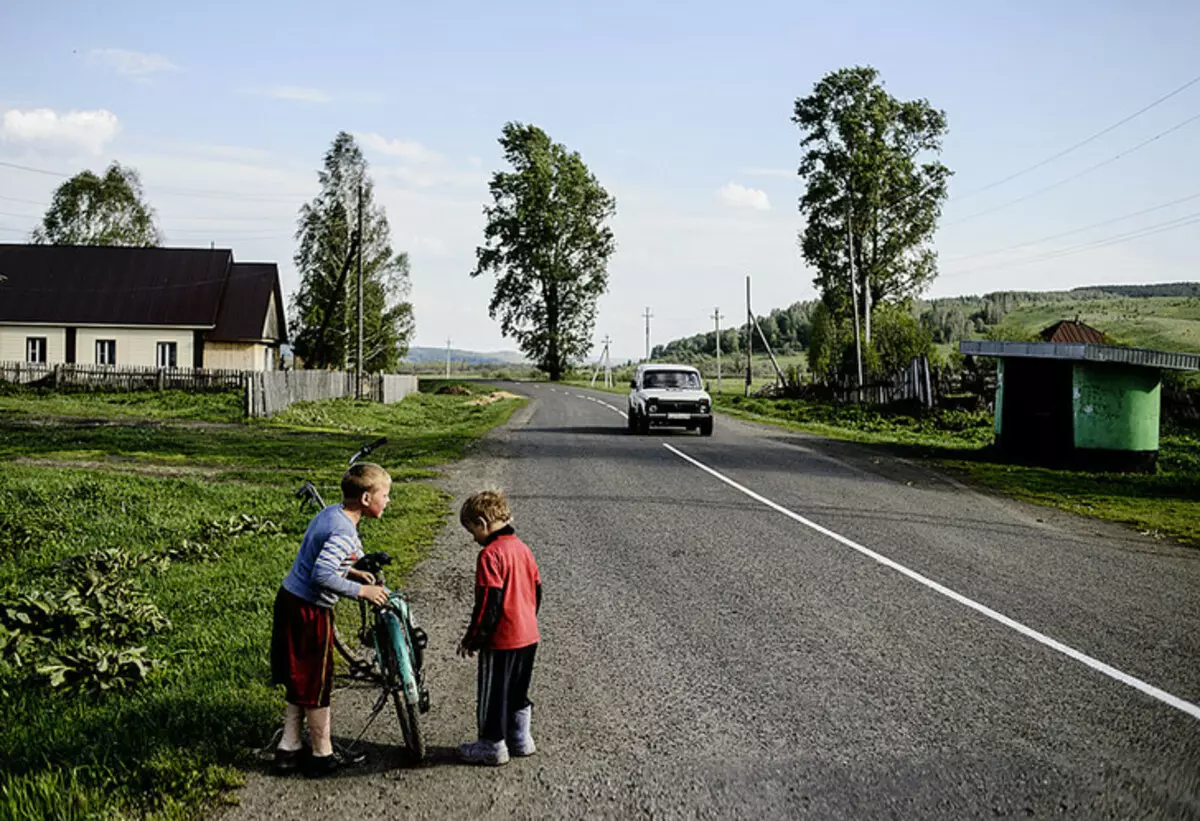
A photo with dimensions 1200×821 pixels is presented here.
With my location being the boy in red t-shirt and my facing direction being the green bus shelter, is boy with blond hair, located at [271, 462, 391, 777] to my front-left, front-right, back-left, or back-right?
back-left

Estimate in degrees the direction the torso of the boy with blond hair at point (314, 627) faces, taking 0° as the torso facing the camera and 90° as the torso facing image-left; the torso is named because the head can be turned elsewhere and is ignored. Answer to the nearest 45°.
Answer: approximately 270°

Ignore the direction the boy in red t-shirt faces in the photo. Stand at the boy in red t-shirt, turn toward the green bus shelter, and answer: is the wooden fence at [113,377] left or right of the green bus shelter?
left

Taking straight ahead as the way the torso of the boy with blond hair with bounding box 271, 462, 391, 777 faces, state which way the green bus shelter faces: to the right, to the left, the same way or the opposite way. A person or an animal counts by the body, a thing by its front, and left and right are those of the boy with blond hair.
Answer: the opposite way

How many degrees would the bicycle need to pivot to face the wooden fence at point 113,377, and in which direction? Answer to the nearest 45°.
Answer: approximately 45° to its right

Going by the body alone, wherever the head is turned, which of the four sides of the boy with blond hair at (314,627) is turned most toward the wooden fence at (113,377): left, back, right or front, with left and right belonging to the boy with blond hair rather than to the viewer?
left

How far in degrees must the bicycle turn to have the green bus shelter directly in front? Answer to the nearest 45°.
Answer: approximately 90° to its right

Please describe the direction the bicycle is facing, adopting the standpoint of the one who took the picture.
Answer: facing away from the viewer and to the left of the viewer

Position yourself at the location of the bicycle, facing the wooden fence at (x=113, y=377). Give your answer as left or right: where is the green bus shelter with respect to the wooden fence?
right

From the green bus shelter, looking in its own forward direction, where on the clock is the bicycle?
The bicycle is roughly at 11 o'clock from the green bus shelter.

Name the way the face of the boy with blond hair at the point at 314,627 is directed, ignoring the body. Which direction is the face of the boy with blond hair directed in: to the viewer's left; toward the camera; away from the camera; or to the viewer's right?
to the viewer's right

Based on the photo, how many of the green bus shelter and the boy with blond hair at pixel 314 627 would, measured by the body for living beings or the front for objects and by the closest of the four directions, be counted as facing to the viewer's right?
1
